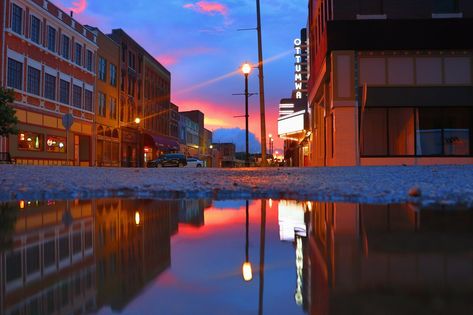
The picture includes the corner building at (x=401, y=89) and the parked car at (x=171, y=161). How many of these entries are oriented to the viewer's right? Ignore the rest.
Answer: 0

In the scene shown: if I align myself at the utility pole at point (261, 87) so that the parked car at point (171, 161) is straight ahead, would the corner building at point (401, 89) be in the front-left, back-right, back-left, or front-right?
back-right

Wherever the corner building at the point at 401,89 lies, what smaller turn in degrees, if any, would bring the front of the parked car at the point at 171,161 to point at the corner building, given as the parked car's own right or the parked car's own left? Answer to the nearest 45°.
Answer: approximately 90° to the parked car's own left

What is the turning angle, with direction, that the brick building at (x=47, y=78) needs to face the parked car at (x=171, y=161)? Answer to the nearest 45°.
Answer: approximately 45° to its left

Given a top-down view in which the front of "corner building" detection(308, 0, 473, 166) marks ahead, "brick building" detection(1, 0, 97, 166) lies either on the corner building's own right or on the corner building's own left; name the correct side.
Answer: on the corner building's own right

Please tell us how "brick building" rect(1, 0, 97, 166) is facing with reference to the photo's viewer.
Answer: facing the viewer and to the right of the viewer
